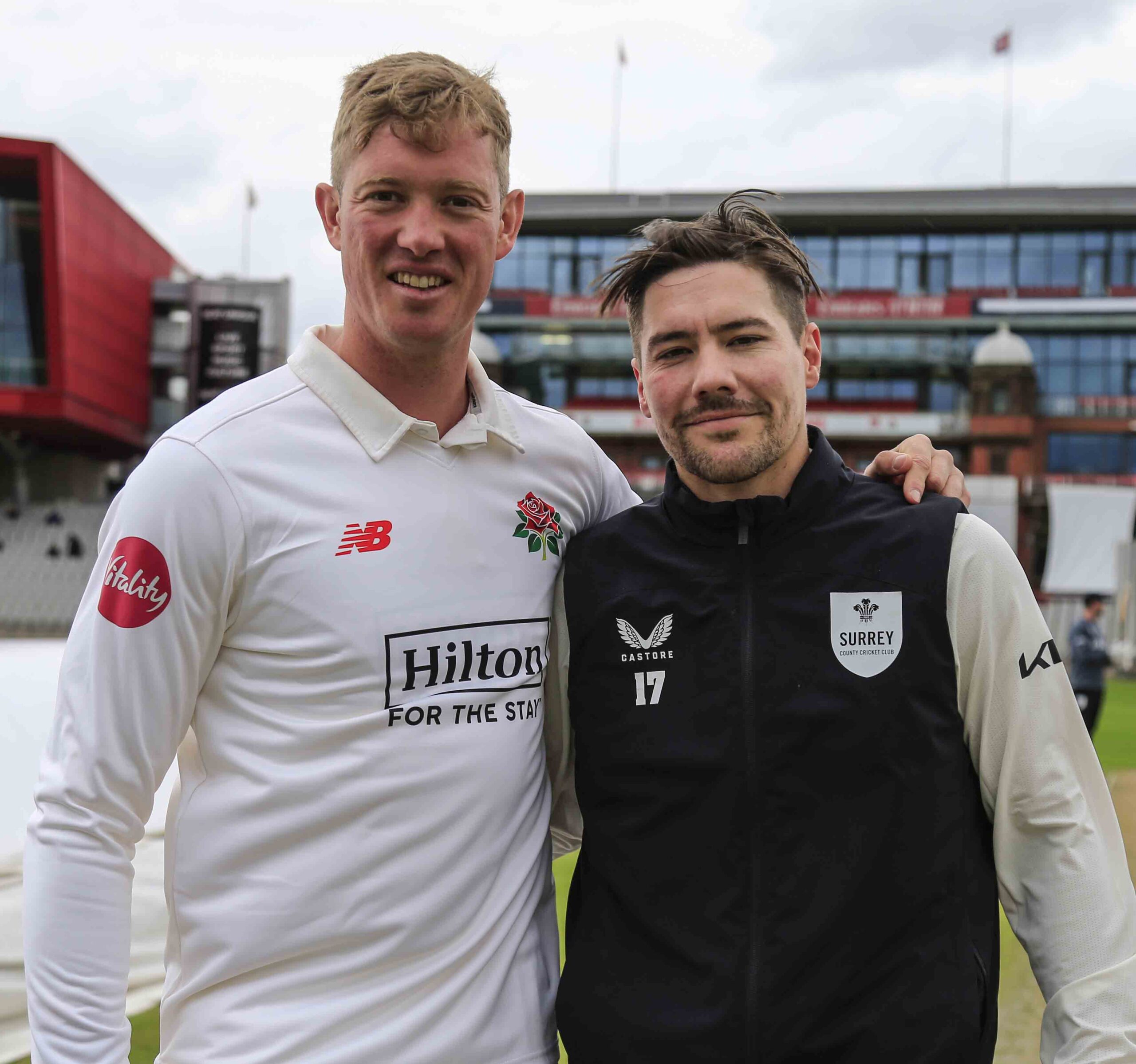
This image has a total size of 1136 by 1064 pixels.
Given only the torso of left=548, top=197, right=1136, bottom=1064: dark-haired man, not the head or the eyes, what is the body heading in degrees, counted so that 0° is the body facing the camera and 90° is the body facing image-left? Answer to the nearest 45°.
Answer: approximately 0°

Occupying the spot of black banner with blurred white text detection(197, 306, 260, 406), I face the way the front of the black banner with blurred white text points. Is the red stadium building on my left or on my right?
on my right

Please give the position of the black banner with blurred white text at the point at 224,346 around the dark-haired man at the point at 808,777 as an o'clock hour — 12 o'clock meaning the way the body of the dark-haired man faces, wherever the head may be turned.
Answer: The black banner with blurred white text is roughly at 5 o'clock from the dark-haired man.

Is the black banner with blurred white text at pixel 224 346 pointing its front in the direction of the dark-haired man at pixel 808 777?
yes

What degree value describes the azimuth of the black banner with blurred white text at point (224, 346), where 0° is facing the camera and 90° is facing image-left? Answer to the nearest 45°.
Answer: approximately 0°

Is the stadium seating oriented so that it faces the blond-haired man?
yes
